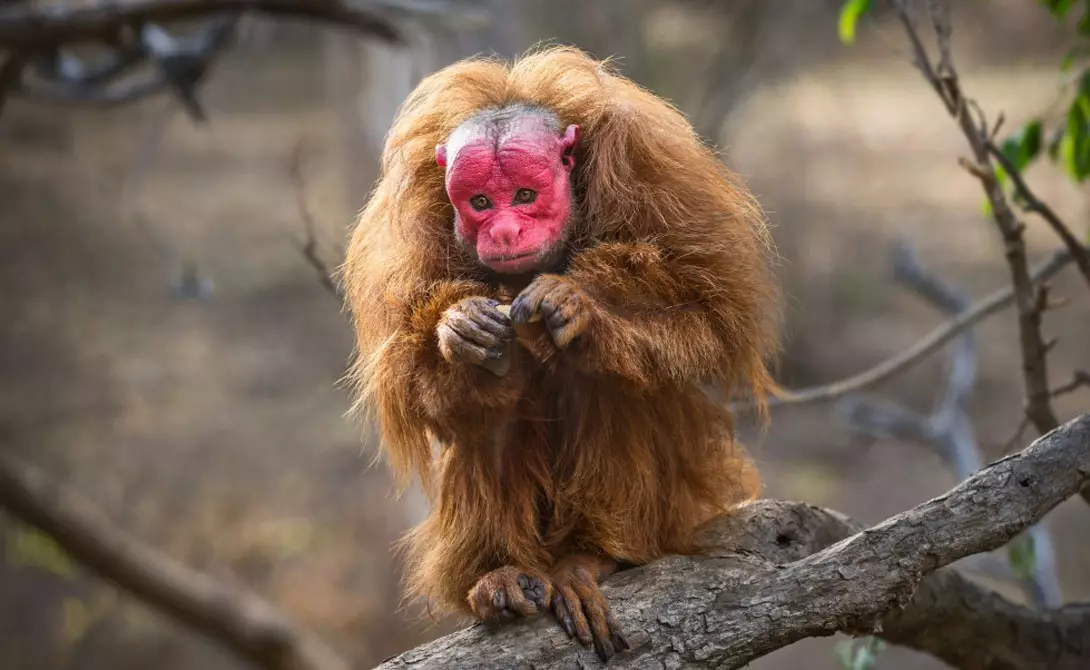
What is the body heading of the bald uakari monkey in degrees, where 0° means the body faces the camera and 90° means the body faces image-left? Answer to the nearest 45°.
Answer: approximately 0°

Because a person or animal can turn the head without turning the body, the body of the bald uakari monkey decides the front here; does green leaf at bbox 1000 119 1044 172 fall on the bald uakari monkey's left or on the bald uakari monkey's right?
on the bald uakari monkey's left

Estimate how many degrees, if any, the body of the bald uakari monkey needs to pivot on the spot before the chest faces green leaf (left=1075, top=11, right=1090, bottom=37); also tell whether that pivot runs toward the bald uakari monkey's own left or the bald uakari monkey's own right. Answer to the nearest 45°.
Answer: approximately 135° to the bald uakari monkey's own left

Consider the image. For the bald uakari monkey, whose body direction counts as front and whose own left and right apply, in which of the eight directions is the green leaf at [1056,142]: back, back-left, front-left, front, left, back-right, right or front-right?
back-left

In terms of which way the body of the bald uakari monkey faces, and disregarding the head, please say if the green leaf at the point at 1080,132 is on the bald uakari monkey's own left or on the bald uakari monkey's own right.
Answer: on the bald uakari monkey's own left

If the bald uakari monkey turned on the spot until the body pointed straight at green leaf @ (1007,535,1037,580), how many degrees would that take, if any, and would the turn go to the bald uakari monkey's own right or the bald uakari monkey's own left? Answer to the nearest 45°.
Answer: approximately 135° to the bald uakari monkey's own left

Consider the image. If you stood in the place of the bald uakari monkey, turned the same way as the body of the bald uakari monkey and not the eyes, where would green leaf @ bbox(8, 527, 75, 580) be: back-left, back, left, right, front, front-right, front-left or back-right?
back-right

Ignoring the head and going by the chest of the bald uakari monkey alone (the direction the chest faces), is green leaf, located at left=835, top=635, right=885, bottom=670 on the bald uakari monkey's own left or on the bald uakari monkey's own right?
on the bald uakari monkey's own left
